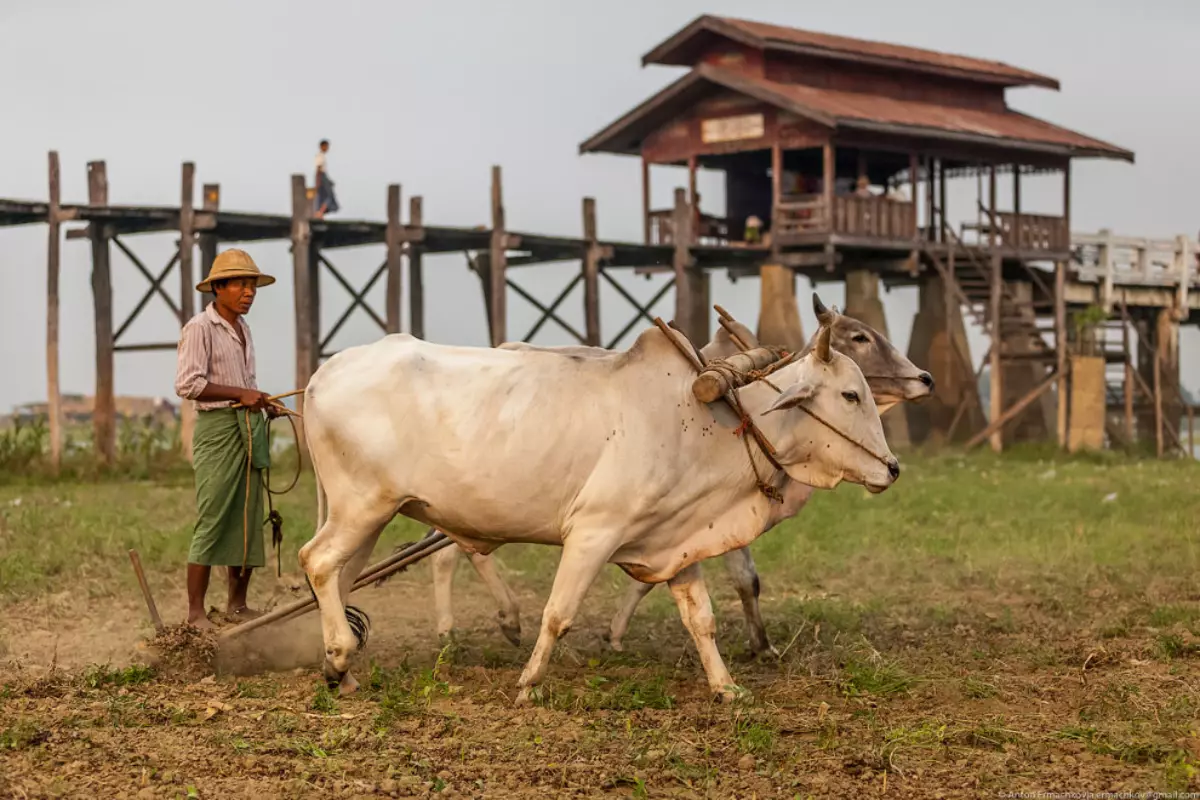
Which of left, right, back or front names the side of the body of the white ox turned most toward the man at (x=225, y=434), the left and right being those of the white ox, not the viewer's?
back

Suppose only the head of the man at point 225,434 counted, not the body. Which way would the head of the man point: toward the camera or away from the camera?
toward the camera

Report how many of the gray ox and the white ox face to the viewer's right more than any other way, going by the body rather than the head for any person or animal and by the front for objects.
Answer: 2

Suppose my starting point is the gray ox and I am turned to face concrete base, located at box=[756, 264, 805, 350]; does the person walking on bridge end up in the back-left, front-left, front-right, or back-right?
front-left

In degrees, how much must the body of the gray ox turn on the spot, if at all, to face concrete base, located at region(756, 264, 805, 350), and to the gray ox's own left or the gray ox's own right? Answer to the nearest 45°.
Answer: approximately 90° to the gray ox's own left

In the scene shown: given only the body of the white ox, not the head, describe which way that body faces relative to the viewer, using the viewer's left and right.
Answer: facing to the right of the viewer

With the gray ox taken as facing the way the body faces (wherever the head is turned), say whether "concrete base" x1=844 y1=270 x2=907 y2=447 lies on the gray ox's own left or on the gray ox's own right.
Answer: on the gray ox's own left

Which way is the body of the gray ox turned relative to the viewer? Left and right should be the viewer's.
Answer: facing to the right of the viewer

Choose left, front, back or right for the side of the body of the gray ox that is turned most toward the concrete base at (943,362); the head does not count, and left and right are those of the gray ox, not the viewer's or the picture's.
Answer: left

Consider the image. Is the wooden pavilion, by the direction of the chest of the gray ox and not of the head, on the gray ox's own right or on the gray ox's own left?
on the gray ox's own left

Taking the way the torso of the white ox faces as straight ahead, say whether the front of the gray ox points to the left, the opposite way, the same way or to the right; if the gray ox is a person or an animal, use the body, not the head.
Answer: the same way
